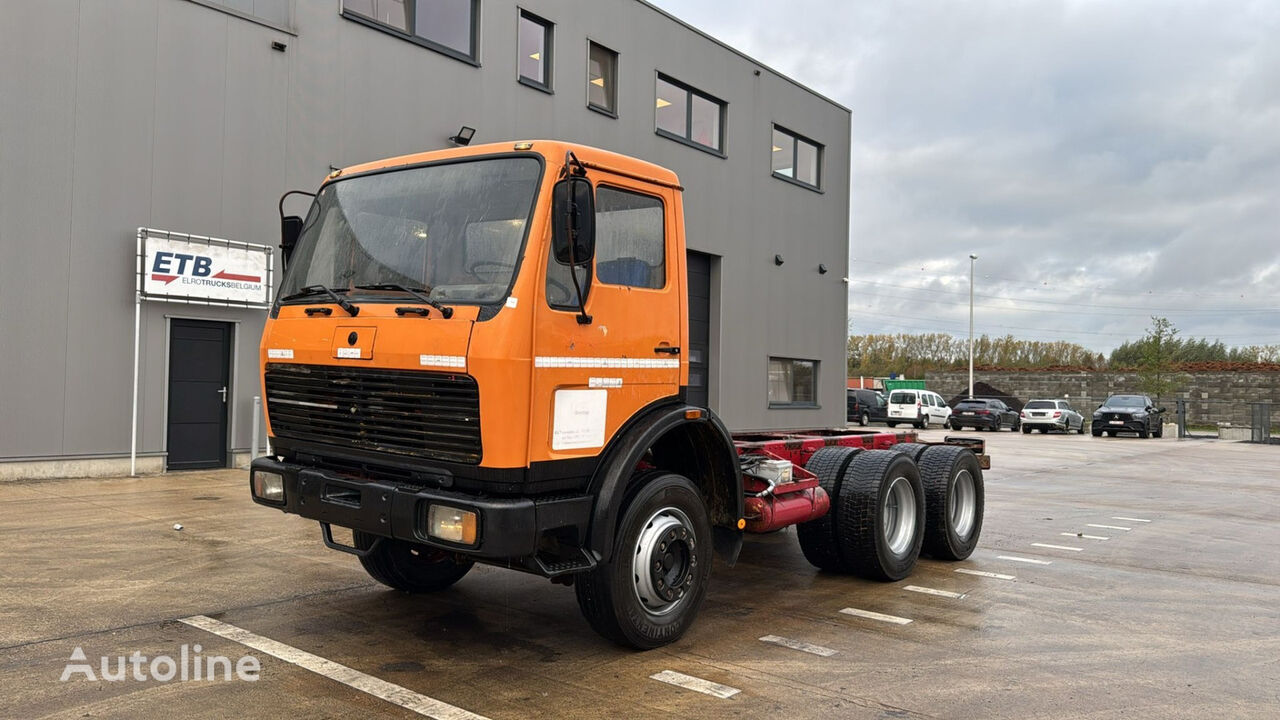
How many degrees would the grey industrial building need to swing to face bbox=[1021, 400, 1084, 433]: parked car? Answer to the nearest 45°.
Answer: approximately 90° to its left

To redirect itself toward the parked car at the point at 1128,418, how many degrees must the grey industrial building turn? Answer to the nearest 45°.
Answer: approximately 90° to its left

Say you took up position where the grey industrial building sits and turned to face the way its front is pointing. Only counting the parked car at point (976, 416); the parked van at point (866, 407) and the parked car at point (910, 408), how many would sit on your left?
3

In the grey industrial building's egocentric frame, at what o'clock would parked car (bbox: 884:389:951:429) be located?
The parked car is roughly at 9 o'clock from the grey industrial building.

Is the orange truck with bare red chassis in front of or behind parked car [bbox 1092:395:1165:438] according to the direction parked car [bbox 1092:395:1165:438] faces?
in front

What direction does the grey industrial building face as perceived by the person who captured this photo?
facing the viewer and to the right of the viewer

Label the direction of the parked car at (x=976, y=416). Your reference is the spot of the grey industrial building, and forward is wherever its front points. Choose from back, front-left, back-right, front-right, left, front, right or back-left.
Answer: left

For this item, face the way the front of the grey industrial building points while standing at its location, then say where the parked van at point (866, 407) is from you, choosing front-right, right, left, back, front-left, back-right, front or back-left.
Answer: left

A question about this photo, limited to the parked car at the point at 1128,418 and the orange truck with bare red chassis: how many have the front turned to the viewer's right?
0

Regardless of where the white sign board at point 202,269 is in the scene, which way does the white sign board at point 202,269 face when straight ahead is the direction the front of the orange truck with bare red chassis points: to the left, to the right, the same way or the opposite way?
to the left

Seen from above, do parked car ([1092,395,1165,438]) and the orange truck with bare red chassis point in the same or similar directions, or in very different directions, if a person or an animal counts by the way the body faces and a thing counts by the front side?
same or similar directions

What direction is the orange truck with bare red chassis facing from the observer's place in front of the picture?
facing the viewer and to the left of the viewer
